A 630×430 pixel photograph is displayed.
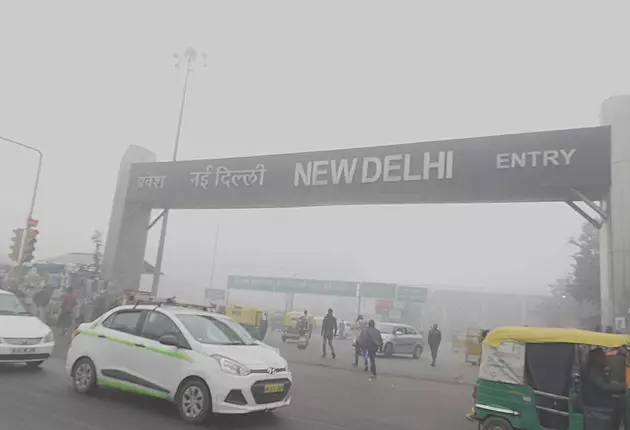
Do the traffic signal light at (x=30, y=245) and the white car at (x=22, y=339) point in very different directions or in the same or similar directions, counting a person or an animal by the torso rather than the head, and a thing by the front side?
same or similar directions

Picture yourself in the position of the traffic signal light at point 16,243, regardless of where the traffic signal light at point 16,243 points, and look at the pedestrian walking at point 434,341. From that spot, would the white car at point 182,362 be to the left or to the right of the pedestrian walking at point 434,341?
right

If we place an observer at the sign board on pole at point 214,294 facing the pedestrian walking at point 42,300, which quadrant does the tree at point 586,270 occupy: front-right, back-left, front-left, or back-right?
front-left

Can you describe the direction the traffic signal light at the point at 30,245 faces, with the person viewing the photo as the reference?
facing the viewer and to the right of the viewer

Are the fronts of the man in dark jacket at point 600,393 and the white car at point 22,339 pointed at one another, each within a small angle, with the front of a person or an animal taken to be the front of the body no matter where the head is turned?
no

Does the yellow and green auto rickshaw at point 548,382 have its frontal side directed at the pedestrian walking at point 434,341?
no

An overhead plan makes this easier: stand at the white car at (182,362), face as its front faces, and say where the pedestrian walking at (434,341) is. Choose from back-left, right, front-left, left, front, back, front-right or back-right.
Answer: left

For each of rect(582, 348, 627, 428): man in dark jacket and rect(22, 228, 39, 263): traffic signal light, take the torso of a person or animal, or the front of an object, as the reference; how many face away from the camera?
0

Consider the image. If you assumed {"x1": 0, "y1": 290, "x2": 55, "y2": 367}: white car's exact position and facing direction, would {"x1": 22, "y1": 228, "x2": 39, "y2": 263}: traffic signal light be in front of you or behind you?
behind

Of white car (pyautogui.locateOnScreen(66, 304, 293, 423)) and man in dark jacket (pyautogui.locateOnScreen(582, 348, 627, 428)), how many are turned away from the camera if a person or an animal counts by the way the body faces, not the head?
0

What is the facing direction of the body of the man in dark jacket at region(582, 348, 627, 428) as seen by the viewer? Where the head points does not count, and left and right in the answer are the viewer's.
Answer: facing to the right of the viewer

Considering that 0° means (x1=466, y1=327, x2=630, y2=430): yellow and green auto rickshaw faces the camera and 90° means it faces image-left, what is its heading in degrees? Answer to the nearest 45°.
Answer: approximately 270°

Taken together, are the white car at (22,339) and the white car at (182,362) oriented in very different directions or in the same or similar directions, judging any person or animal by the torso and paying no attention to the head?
same or similar directions
